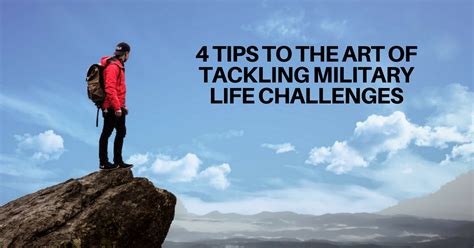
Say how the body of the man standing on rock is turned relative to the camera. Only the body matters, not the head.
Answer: to the viewer's right

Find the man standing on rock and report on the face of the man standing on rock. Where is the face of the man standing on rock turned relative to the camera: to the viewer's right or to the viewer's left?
to the viewer's right
